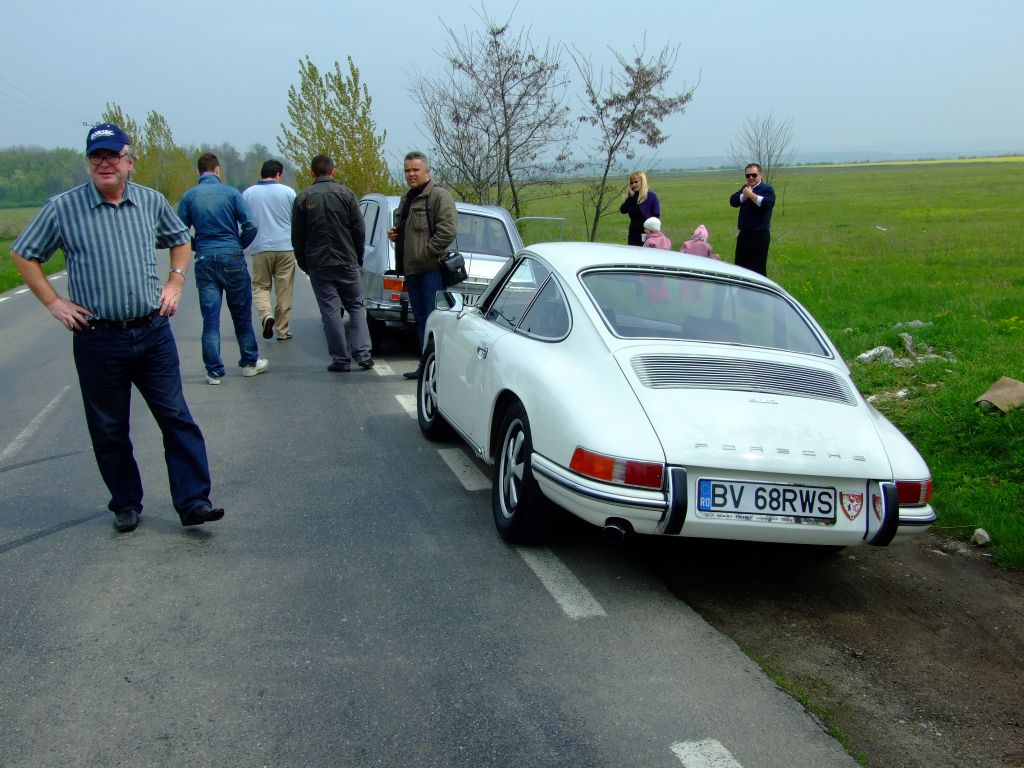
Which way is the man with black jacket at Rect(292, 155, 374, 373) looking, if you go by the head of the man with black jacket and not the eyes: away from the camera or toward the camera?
away from the camera

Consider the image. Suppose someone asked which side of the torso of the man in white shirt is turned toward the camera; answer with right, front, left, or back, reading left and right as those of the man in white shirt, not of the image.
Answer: back

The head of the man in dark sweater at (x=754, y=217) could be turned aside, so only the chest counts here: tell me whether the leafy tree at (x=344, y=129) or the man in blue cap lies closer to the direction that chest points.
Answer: the man in blue cap

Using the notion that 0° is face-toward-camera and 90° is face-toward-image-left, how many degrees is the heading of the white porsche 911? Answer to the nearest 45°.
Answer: approximately 135°

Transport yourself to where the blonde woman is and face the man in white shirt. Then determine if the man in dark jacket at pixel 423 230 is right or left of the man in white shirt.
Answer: left

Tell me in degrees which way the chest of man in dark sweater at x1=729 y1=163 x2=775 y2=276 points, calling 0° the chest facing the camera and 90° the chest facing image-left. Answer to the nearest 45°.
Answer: approximately 45°

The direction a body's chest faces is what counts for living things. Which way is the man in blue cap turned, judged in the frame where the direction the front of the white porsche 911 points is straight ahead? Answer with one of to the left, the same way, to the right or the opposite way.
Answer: the opposite way

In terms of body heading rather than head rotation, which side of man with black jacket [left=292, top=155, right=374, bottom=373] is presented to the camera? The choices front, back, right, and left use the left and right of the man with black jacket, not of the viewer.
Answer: back
